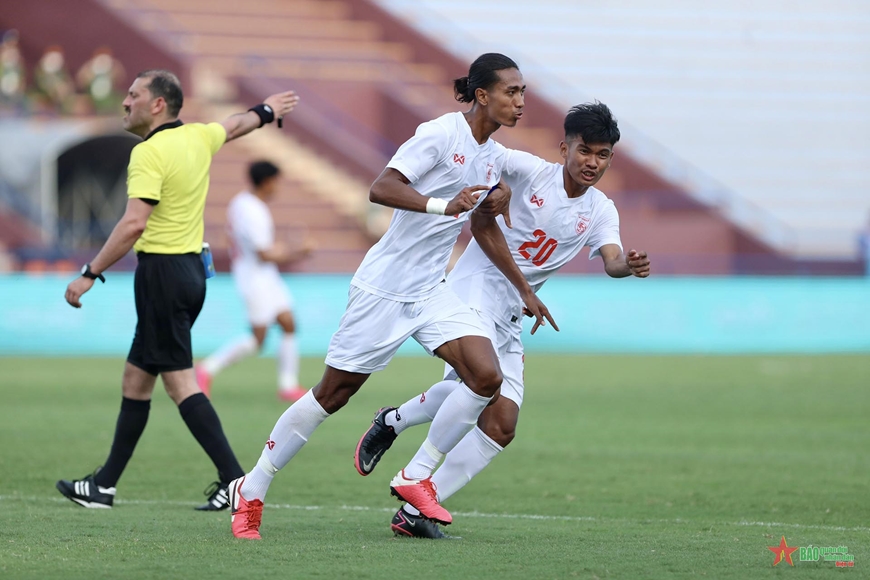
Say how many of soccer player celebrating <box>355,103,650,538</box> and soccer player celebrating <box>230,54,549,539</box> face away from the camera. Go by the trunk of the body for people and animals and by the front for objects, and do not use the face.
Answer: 0

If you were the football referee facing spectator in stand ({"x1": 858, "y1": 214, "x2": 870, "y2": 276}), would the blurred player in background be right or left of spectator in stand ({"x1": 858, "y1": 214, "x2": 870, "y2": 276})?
left

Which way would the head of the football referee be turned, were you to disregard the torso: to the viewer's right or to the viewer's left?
to the viewer's left

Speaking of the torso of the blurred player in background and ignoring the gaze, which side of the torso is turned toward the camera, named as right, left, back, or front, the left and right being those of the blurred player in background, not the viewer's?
right

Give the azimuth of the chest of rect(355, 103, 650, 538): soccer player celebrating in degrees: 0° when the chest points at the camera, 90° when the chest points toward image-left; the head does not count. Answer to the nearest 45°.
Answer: approximately 315°

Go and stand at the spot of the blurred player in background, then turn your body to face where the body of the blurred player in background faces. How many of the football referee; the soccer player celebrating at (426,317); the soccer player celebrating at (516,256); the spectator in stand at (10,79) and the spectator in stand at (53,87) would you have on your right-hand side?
3

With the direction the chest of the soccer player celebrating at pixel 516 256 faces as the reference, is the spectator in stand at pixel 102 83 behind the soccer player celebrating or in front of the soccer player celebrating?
behind

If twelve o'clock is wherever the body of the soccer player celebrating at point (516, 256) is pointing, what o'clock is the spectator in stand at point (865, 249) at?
The spectator in stand is roughly at 8 o'clock from the soccer player celebrating.

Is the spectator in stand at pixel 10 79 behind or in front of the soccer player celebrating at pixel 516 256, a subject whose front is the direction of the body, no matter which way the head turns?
behind

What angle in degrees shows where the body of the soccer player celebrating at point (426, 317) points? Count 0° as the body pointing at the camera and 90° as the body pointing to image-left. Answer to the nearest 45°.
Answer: approximately 315°
